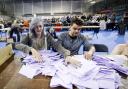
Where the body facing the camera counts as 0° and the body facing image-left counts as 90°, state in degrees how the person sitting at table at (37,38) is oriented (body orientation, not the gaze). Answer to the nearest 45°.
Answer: approximately 0°

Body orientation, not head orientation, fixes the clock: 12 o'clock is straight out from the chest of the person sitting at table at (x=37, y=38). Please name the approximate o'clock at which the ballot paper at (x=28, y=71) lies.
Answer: The ballot paper is roughly at 12 o'clock from the person sitting at table.

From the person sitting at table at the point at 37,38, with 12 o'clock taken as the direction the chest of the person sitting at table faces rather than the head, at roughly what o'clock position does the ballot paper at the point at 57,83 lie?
The ballot paper is roughly at 12 o'clock from the person sitting at table.
